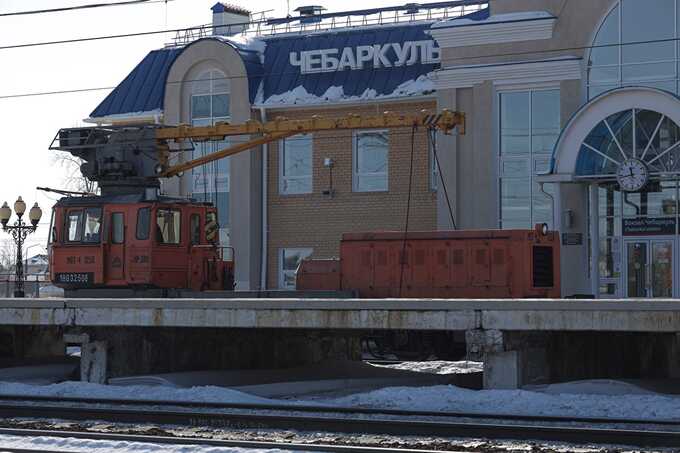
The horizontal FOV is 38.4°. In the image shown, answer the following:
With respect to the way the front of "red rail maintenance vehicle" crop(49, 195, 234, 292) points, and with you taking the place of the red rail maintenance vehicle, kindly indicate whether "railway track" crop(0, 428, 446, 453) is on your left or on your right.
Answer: on your left

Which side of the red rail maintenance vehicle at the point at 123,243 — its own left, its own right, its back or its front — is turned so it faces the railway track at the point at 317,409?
left

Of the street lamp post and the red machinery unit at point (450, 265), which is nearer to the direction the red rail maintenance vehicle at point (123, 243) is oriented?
the street lamp post

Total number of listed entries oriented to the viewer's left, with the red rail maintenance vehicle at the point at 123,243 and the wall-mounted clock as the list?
1

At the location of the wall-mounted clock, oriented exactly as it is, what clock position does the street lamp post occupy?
The street lamp post is roughly at 3 o'clock from the wall-mounted clock.

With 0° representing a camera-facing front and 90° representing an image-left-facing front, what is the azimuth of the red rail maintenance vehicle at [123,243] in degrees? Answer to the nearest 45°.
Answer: approximately 90°

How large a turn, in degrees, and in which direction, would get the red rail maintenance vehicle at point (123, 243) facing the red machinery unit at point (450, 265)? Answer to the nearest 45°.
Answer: approximately 180°

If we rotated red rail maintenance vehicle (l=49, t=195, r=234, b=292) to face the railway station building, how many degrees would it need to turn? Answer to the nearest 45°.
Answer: approximately 135° to its right

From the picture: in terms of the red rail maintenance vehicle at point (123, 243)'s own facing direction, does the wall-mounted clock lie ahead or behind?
behind

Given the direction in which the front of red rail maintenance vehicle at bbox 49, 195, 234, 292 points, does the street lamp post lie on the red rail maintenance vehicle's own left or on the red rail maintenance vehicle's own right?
on the red rail maintenance vehicle's own right

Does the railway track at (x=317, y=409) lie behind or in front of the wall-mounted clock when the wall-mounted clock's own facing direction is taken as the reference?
in front

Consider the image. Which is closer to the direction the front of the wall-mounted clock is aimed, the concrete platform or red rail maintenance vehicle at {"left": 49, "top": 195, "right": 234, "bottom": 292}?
the concrete platform

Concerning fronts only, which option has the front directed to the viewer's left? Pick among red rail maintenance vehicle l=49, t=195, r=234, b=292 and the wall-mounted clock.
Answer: the red rail maintenance vehicle

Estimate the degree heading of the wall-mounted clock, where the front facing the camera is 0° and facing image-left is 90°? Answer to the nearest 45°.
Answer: approximately 0°

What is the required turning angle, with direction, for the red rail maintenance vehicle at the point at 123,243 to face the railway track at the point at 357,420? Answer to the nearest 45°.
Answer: approximately 90° to its left
